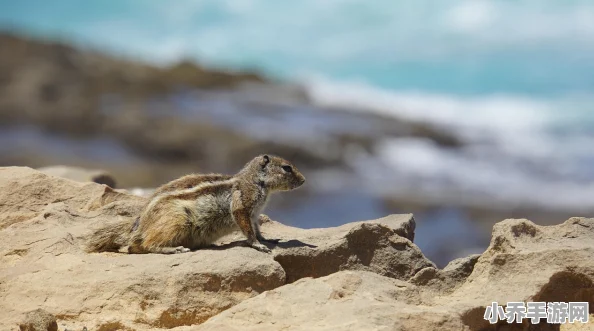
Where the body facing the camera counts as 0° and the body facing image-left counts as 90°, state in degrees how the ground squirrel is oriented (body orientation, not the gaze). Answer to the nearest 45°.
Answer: approximately 270°

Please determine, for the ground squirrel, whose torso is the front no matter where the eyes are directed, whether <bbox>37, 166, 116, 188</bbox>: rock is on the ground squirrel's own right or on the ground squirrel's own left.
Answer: on the ground squirrel's own left

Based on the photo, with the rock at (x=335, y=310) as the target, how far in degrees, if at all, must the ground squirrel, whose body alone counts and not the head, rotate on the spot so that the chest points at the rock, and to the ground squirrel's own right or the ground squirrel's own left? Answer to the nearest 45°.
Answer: approximately 45° to the ground squirrel's own right

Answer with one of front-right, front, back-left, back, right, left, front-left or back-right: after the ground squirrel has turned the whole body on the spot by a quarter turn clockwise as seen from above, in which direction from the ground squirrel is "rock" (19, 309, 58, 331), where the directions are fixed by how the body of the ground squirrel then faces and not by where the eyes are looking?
front-right
